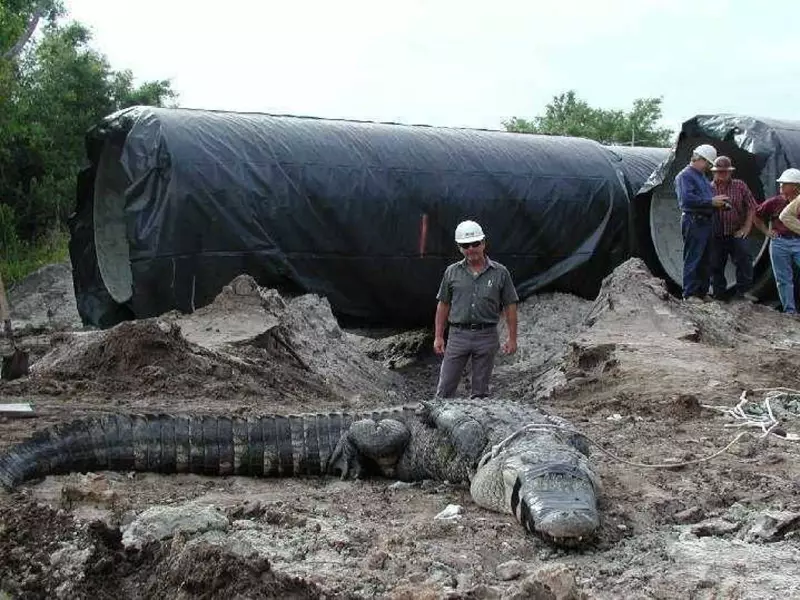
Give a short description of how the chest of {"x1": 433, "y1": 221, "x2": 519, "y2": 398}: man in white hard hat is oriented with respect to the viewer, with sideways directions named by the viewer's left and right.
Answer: facing the viewer

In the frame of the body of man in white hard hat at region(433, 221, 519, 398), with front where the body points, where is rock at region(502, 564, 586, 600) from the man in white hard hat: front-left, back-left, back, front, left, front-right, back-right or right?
front

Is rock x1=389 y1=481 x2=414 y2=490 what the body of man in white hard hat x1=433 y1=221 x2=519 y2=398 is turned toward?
yes

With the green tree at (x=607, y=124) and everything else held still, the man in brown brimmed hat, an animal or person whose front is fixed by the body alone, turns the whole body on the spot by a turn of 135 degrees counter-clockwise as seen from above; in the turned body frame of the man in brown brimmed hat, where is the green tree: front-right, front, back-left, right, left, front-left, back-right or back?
front-left

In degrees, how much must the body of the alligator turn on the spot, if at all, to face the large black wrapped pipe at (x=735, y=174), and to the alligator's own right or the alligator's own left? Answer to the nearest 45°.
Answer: approximately 90° to the alligator's own left

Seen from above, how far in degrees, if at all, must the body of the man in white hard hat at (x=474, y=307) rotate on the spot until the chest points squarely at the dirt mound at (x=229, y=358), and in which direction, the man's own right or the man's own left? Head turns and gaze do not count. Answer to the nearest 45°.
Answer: approximately 90° to the man's own right

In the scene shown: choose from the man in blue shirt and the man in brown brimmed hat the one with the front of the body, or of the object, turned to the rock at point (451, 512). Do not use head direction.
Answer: the man in brown brimmed hat

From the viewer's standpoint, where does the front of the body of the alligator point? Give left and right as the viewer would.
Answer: facing the viewer and to the right of the viewer

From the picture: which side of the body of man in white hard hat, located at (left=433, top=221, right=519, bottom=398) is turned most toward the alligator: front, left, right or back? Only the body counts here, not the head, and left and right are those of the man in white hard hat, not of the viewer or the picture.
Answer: front

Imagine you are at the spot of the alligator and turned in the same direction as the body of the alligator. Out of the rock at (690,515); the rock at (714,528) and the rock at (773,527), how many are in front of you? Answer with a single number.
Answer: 3

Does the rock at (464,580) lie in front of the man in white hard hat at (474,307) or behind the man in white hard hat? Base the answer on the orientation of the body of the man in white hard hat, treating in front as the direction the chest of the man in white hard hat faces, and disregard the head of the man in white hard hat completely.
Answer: in front

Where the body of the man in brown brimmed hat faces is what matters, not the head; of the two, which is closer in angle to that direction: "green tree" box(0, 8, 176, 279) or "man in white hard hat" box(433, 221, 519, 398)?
the man in white hard hat

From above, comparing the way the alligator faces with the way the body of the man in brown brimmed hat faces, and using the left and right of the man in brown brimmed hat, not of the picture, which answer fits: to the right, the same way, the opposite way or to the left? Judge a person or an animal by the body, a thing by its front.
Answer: to the left

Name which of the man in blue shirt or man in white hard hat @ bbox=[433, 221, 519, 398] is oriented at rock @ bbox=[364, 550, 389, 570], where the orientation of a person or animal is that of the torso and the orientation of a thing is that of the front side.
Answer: the man in white hard hat
